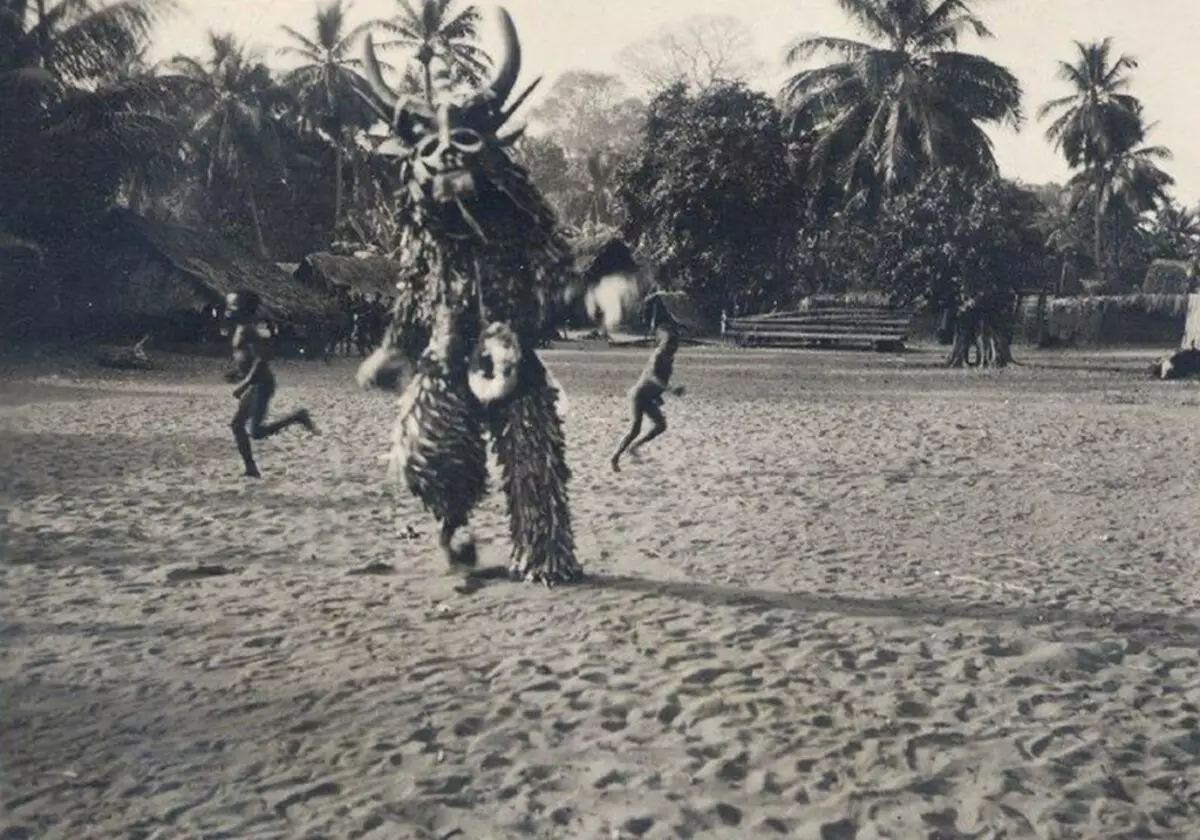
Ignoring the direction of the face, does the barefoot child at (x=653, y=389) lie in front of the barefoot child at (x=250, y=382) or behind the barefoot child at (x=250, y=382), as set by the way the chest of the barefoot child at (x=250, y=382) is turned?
behind

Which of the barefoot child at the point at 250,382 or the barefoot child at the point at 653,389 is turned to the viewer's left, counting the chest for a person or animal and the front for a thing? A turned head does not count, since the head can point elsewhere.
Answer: the barefoot child at the point at 250,382

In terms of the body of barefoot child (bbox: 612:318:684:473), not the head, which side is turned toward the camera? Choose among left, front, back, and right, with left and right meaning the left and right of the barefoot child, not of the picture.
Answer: right

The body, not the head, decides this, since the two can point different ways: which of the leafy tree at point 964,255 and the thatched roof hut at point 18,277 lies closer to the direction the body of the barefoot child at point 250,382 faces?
the thatched roof hut

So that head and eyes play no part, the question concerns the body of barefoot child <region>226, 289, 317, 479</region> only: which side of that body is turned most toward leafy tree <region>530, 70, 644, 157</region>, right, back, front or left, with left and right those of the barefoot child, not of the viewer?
right

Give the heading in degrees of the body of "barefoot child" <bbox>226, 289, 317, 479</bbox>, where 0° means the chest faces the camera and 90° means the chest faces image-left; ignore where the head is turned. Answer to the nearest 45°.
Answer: approximately 90°

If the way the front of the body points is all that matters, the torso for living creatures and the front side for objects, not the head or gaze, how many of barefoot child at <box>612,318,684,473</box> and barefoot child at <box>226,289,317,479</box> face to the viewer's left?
1

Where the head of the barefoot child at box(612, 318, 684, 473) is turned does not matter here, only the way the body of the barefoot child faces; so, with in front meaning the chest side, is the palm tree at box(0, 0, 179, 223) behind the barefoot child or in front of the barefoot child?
behind

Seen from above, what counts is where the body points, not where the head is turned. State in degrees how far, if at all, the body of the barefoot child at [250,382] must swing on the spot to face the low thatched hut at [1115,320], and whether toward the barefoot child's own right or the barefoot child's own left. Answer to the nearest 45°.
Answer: approximately 135° to the barefoot child's own right

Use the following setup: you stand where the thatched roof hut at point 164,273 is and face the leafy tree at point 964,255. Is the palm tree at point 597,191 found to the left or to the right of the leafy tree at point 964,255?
left

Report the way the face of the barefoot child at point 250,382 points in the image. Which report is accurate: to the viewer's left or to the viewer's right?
to the viewer's left

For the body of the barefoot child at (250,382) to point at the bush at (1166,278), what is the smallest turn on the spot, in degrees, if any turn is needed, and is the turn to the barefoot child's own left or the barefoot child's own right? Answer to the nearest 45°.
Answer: approximately 135° to the barefoot child's own right

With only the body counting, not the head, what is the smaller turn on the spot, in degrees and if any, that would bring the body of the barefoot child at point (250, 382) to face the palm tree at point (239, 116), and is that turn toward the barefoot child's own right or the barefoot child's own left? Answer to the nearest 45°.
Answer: approximately 90° to the barefoot child's own right

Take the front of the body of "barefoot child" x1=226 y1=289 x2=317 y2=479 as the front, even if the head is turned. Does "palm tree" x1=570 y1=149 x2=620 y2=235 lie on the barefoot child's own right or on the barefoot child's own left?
on the barefoot child's own right

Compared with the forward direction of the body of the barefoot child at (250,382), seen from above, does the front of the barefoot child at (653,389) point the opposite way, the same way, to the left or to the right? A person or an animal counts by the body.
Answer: the opposite way

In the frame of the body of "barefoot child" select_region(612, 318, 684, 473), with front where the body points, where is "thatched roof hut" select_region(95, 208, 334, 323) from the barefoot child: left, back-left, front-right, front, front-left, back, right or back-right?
back-left
